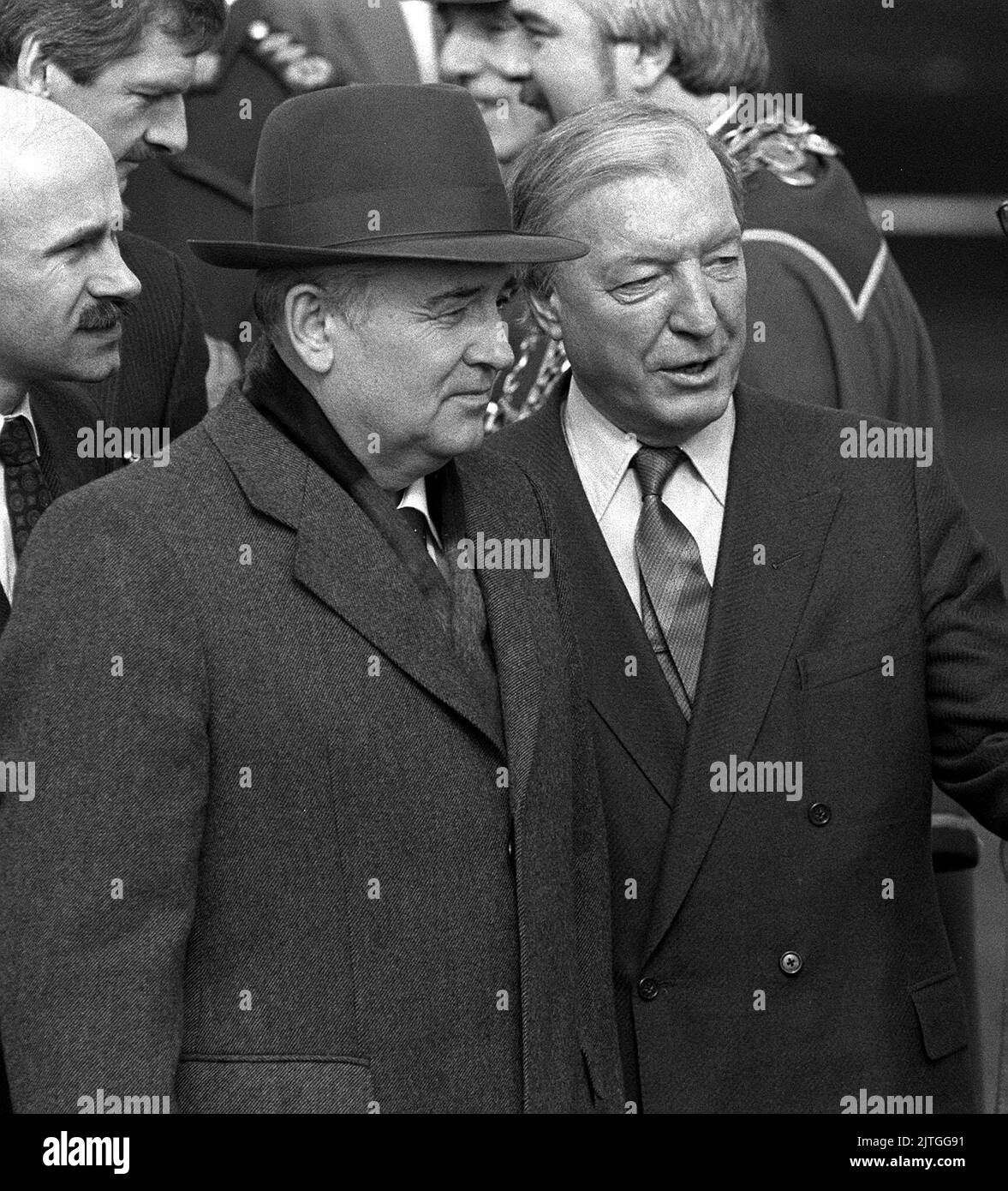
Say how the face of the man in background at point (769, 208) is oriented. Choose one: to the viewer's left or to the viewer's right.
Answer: to the viewer's left

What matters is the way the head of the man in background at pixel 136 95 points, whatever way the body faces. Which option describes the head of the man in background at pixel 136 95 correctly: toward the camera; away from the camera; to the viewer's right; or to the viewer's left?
to the viewer's right

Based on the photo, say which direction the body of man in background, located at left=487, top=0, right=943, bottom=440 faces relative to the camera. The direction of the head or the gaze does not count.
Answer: to the viewer's left

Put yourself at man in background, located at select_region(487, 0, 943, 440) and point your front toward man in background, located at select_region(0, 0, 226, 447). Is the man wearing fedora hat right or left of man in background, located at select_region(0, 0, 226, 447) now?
left

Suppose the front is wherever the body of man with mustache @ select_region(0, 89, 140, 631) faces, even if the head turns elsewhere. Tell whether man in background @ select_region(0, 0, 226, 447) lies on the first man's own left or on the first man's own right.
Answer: on the first man's own left

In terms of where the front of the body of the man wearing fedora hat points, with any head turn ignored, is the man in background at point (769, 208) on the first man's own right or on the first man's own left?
on the first man's own left

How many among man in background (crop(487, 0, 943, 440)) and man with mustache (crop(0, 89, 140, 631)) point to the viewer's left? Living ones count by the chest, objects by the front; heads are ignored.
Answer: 1

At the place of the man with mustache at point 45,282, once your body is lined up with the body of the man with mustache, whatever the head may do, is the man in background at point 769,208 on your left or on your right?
on your left

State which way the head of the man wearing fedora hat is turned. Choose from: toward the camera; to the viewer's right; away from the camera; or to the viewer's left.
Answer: to the viewer's right
